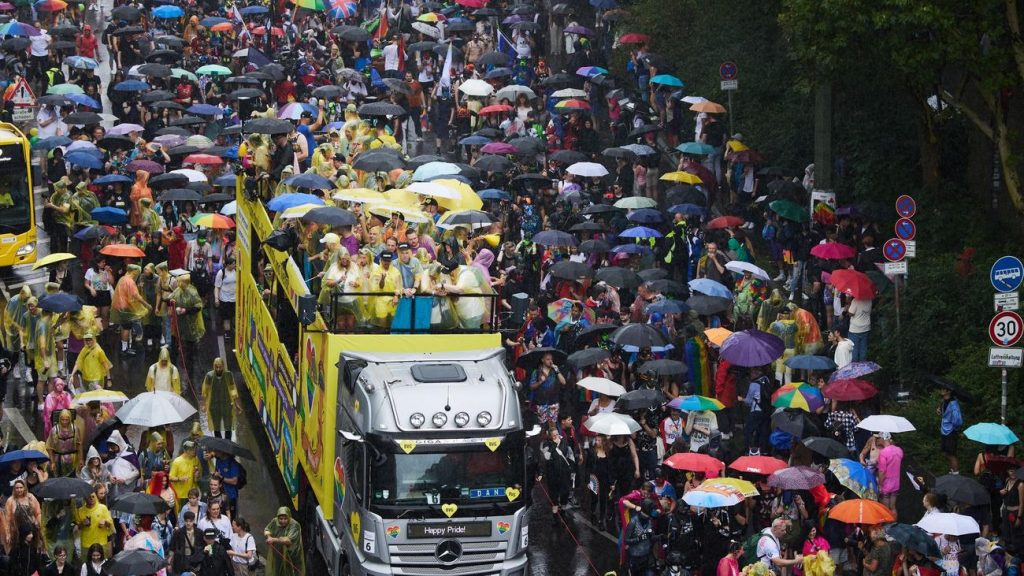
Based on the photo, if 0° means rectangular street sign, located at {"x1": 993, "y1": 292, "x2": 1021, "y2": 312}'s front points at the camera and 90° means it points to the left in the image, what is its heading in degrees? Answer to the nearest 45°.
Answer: approximately 0°

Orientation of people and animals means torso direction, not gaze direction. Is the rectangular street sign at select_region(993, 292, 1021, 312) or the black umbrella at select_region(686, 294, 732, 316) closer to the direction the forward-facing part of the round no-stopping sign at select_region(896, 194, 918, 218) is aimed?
the rectangular street sign

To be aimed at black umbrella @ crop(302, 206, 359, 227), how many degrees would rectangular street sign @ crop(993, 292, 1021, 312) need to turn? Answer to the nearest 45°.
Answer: approximately 90° to its right
